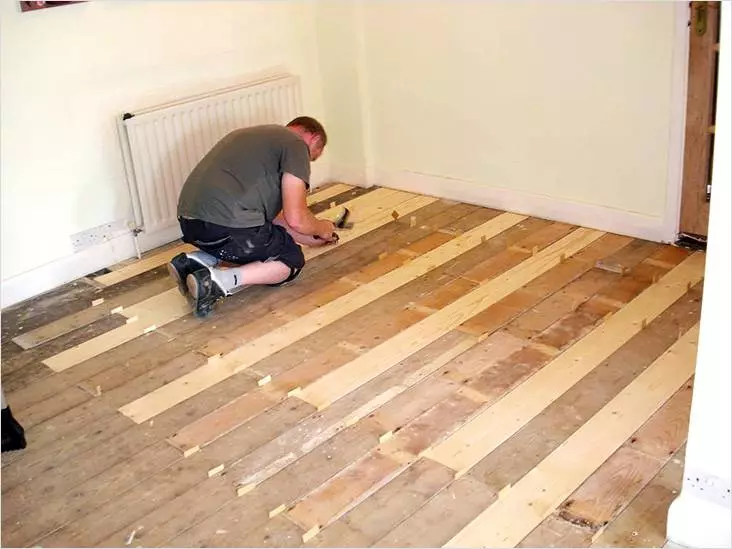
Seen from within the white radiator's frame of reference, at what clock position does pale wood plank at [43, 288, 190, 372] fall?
The pale wood plank is roughly at 2 o'clock from the white radiator.

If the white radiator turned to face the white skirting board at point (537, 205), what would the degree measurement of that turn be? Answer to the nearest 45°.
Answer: approximately 45° to its left

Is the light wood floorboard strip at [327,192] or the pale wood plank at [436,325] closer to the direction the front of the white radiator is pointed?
the pale wood plank

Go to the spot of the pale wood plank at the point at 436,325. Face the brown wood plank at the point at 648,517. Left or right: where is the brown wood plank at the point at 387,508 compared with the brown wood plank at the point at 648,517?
right

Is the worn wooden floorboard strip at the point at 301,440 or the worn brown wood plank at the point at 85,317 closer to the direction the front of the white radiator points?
the worn wooden floorboard strip

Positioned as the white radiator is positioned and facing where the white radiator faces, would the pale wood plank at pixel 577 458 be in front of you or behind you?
in front

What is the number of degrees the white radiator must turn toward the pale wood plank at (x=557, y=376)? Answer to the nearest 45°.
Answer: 0° — it already faces it

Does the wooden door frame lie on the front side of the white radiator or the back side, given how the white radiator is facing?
on the front side

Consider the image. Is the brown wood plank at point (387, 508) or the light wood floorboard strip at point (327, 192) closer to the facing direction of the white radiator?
the brown wood plank

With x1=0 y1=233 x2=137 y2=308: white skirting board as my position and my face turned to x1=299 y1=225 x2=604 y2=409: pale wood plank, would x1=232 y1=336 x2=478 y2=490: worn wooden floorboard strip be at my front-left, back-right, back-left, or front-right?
front-right

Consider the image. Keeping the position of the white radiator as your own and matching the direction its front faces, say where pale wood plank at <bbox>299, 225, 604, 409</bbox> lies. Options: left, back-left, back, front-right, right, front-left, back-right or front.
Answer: front

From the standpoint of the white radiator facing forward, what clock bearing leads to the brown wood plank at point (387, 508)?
The brown wood plank is roughly at 1 o'clock from the white radiator.

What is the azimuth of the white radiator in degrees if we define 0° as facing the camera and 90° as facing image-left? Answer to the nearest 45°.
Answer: approximately 315°

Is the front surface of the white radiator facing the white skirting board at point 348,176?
no
